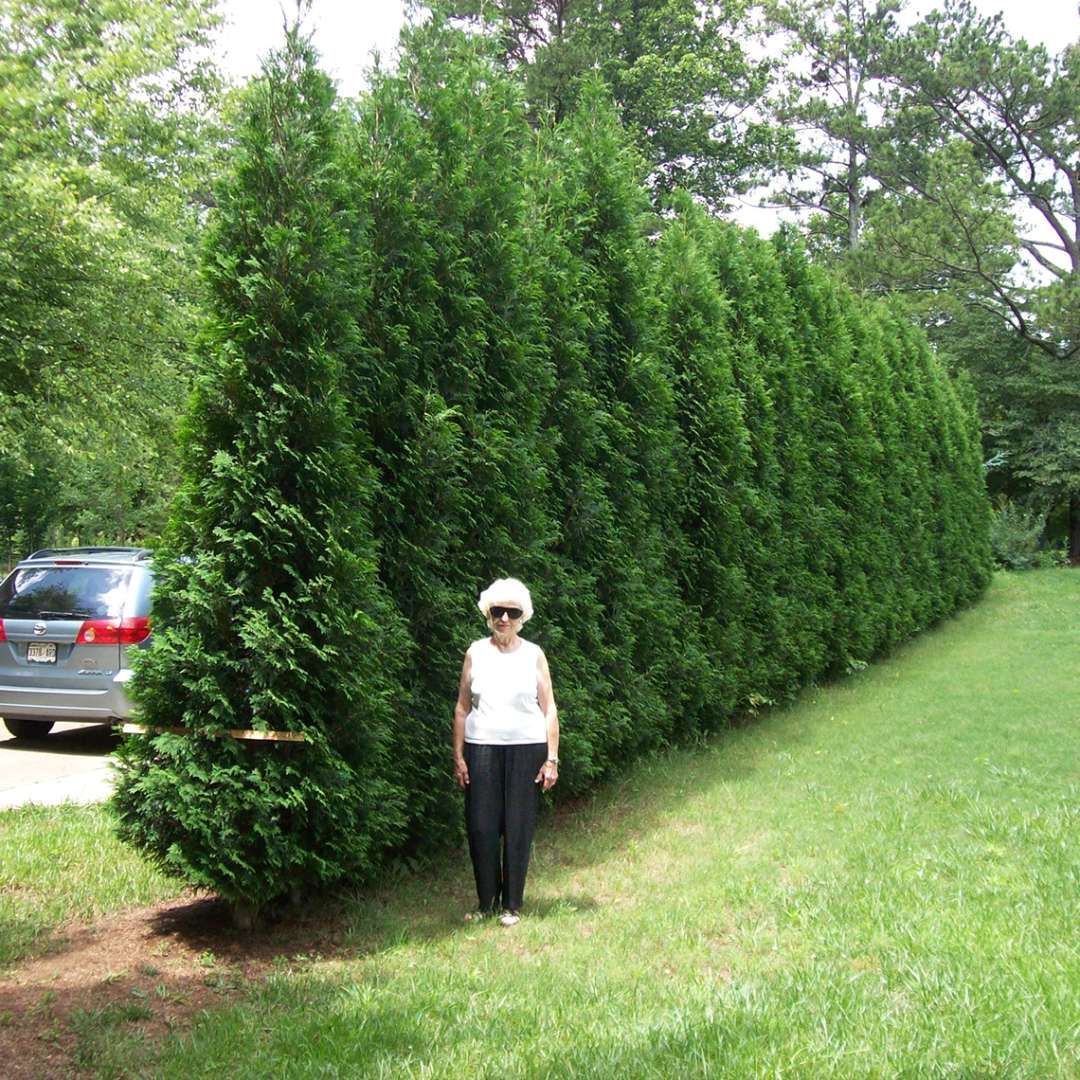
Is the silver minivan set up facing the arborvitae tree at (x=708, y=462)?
no

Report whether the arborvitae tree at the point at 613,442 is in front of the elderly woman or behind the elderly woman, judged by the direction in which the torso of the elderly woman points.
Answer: behind

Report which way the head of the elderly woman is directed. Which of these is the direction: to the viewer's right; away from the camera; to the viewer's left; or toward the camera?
toward the camera

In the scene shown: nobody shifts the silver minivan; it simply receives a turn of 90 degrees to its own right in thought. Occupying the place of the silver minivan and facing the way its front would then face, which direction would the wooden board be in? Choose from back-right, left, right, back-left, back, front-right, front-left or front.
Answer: front-right

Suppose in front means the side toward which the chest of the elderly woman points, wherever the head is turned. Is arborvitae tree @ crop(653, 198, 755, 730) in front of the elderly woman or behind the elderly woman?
behind

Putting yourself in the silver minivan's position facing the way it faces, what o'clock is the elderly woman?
The elderly woman is roughly at 4 o'clock from the silver minivan.

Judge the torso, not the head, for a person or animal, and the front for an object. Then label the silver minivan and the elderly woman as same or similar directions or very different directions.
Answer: very different directions

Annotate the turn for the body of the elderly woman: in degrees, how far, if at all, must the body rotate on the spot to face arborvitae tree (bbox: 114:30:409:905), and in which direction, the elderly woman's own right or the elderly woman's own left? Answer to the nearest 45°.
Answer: approximately 90° to the elderly woman's own right

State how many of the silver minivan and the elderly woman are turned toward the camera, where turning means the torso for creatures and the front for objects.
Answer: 1

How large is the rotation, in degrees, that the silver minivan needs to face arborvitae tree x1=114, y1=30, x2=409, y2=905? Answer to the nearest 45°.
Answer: approximately 135° to its right

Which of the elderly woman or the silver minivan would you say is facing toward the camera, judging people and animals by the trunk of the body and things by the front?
the elderly woman

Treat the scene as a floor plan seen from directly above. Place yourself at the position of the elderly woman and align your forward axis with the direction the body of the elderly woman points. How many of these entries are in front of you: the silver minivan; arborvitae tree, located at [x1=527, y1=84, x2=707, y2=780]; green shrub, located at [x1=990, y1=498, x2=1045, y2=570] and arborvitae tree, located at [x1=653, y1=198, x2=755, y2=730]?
0

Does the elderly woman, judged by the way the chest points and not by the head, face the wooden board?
no

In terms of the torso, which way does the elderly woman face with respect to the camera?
toward the camera

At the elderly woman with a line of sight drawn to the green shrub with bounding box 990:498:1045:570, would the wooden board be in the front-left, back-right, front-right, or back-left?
back-left

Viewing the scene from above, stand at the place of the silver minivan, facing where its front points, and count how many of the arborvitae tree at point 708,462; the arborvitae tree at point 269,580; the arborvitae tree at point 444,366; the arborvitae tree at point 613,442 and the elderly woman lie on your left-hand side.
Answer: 0

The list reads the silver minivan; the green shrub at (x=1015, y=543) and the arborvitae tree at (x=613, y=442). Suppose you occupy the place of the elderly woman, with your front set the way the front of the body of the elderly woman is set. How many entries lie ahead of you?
0

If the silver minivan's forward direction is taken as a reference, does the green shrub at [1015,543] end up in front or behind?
in front

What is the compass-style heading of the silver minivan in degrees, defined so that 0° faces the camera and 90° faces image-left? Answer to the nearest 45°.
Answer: approximately 225°
